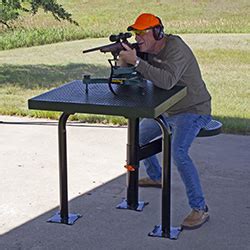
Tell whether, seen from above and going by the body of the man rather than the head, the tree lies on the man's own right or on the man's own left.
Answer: on the man's own right

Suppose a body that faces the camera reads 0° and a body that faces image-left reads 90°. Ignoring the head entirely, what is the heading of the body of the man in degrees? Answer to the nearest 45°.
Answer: approximately 90°

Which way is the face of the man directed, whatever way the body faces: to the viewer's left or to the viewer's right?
to the viewer's left
